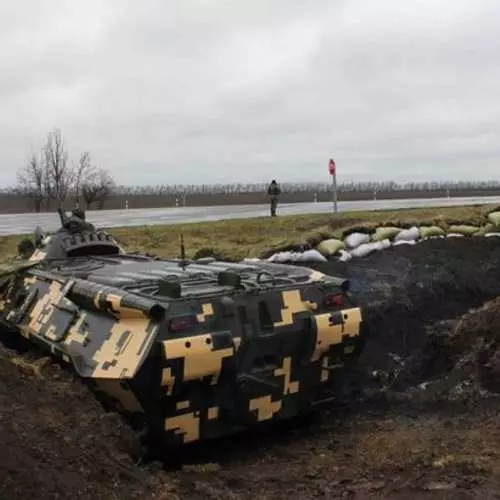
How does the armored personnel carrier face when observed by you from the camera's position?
facing away from the viewer and to the left of the viewer

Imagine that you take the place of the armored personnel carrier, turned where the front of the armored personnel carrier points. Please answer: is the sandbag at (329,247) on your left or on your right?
on your right

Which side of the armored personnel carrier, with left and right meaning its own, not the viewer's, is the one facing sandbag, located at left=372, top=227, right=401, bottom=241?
right

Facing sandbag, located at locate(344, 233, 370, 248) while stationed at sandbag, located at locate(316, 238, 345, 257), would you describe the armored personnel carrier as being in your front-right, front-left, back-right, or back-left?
back-right

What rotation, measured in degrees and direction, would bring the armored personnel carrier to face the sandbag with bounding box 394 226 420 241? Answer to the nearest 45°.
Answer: approximately 90° to its right

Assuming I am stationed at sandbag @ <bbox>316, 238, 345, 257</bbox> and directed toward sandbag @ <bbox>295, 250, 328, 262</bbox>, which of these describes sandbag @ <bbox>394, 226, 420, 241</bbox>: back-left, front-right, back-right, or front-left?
back-left

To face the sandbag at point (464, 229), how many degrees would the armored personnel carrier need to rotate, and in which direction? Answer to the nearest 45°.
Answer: approximately 90° to its right

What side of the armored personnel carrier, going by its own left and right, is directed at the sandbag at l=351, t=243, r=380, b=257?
right
